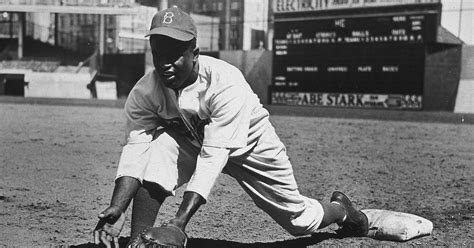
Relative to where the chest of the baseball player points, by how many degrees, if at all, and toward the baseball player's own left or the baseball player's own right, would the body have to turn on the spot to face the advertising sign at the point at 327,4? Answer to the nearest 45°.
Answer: approximately 135° to the baseball player's own right

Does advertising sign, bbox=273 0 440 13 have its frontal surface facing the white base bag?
yes

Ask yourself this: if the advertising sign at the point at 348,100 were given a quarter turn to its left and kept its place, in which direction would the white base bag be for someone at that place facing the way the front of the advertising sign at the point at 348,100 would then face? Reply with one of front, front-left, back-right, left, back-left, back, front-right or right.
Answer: right

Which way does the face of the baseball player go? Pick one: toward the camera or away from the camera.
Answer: toward the camera

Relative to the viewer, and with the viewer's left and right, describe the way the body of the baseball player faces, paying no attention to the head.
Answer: facing the viewer and to the left of the viewer

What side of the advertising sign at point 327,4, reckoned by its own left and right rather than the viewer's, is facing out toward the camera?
front

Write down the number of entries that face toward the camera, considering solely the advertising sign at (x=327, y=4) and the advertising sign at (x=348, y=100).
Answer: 2

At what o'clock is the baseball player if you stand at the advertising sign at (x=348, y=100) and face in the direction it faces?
The baseball player is roughly at 12 o'clock from the advertising sign.

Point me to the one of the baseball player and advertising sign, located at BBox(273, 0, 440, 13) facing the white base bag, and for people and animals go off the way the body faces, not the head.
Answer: the advertising sign

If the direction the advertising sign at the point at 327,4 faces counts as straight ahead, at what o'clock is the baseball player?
The baseball player is roughly at 12 o'clock from the advertising sign.

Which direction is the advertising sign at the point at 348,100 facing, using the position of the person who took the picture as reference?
facing the viewer
